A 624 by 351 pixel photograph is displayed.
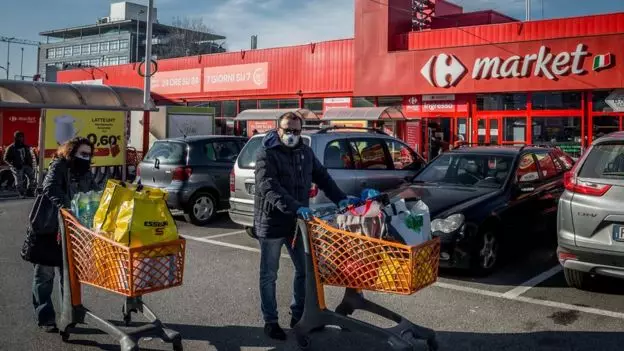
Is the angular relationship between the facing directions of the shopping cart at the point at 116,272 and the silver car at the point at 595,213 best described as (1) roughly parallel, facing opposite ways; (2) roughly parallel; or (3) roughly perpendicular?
roughly perpendicular

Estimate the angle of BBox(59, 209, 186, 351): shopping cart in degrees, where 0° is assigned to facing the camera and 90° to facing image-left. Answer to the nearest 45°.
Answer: approximately 315°

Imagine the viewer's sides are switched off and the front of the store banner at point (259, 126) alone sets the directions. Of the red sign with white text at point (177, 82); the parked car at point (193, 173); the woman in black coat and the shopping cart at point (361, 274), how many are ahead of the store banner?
3

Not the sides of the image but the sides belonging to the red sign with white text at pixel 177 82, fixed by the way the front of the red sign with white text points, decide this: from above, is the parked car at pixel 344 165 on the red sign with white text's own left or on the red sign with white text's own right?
on the red sign with white text's own left

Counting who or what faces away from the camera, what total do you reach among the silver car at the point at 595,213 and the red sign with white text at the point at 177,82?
1

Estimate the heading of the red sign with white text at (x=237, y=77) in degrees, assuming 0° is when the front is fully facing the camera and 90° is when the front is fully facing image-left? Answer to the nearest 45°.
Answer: approximately 45°

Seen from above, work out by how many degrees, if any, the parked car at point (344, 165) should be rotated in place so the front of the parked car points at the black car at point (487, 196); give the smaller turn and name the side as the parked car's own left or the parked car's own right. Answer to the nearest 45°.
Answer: approximately 90° to the parked car's own right

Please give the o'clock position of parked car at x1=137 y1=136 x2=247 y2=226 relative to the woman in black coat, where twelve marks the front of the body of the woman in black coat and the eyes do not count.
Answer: The parked car is roughly at 8 o'clock from the woman in black coat.

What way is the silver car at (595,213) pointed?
away from the camera

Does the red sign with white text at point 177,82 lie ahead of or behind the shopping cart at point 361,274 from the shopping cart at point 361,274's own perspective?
behind
